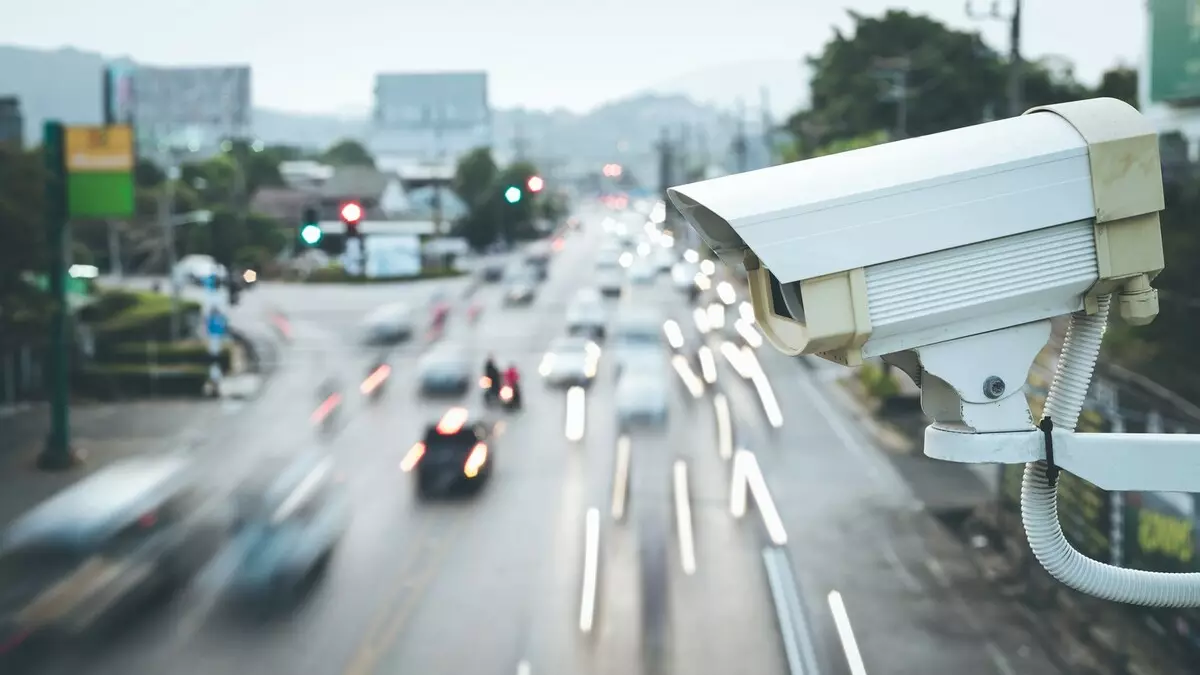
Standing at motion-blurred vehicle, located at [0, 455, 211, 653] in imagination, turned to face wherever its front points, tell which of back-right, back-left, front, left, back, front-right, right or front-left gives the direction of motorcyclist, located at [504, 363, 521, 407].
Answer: front

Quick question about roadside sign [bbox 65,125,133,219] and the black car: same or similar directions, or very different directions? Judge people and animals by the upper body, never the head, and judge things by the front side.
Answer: very different directions

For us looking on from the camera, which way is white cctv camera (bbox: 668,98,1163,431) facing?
facing the viewer and to the left of the viewer

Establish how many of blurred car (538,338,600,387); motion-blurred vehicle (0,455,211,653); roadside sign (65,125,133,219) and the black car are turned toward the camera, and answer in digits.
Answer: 2

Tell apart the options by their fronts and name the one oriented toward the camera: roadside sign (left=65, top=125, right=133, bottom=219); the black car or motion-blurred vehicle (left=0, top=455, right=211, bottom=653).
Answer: the roadside sign

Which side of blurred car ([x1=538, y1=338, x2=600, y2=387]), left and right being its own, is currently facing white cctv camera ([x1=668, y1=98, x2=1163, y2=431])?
front

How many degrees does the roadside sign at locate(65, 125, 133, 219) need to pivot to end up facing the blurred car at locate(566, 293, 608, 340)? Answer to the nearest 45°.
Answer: approximately 135° to its left

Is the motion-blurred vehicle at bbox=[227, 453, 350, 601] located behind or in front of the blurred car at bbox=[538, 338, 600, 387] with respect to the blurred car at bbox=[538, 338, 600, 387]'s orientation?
in front

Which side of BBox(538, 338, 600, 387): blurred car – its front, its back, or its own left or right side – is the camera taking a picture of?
front

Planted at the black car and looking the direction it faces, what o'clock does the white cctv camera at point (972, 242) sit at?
The white cctv camera is roughly at 6 o'clock from the black car.

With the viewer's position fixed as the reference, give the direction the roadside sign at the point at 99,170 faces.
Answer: facing the viewer

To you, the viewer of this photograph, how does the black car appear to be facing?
facing away from the viewer

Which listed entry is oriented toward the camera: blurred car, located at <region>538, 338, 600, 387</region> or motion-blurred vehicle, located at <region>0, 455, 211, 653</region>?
the blurred car

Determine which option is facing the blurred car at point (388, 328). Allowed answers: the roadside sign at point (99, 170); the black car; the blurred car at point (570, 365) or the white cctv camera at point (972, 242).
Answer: the black car

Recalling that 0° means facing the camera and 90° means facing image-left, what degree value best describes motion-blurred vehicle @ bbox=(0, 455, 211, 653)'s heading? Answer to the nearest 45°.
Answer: approximately 225°
